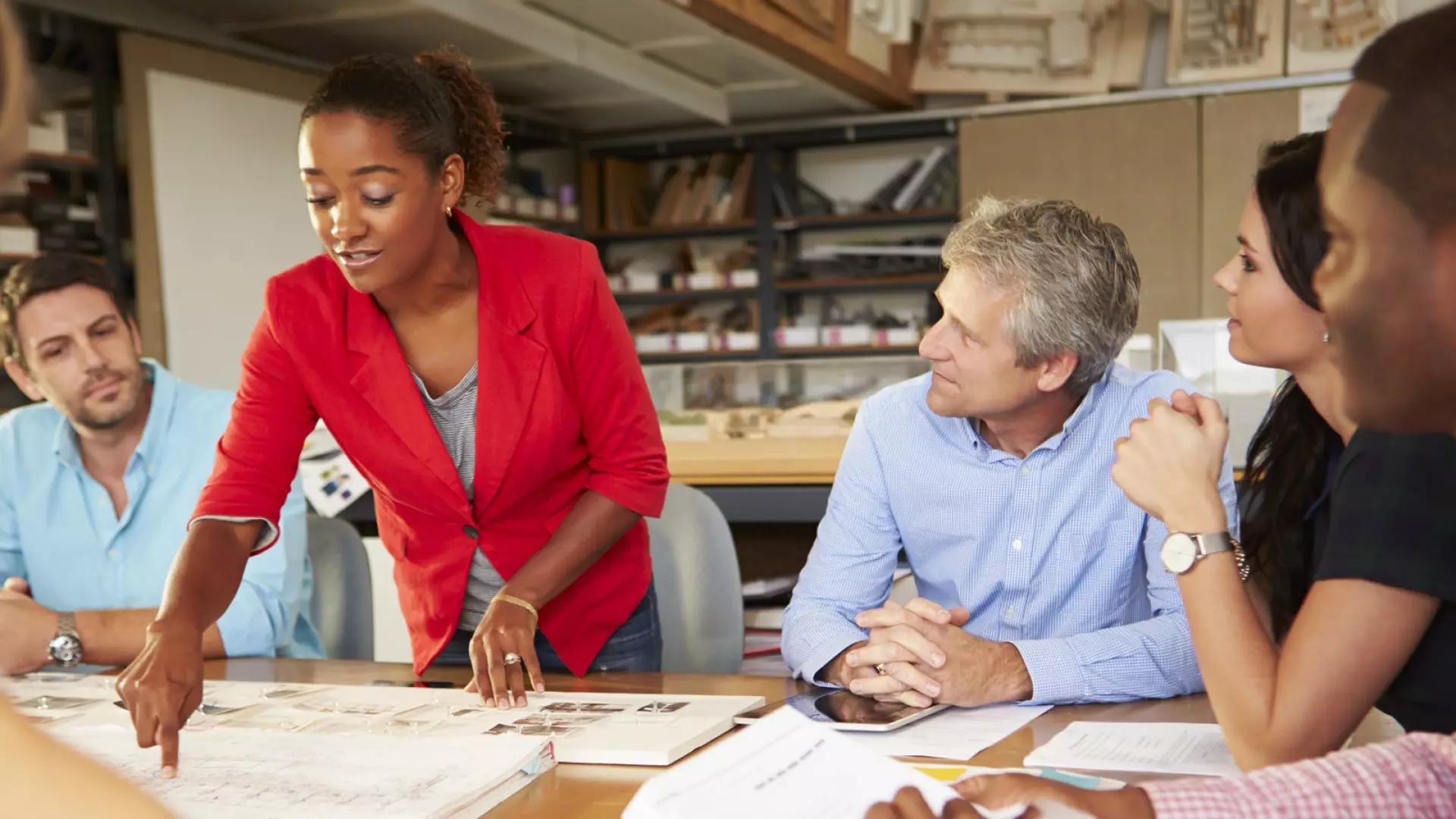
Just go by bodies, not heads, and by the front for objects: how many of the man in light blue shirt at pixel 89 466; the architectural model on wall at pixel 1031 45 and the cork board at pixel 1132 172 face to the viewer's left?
0

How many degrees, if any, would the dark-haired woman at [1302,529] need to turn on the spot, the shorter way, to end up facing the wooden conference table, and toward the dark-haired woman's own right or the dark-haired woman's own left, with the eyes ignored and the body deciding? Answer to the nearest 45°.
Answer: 0° — they already face it

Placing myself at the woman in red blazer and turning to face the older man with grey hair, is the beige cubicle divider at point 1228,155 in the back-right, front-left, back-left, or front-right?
front-left

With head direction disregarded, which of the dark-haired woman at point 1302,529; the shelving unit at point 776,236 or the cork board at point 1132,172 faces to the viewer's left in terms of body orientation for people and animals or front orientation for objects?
the dark-haired woman

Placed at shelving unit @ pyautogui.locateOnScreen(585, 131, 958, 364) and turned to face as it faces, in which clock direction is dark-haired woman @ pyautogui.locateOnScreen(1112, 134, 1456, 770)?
The dark-haired woman is roughly at 12 o'clock from the shelving unit.

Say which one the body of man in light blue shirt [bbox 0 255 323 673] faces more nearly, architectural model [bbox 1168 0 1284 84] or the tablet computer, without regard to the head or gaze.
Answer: the tablet computer

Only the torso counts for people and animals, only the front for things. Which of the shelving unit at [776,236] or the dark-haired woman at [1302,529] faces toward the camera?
the shelving unit

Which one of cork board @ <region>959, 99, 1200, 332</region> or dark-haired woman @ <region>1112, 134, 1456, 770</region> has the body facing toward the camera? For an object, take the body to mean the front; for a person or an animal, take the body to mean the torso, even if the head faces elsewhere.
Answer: the cork board

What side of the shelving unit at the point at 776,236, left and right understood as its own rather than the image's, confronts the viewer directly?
front

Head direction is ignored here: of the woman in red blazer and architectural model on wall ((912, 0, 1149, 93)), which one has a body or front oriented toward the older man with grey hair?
the architectural model on wall

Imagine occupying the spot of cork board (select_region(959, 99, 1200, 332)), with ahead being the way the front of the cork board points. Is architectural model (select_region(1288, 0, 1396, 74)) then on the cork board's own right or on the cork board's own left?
on the cork board's own left

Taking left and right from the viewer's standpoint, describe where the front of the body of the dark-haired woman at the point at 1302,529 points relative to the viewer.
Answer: facing to the left of the viewer

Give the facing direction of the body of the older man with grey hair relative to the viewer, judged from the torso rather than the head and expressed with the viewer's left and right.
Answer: facing the viewer and to the left of the viewer

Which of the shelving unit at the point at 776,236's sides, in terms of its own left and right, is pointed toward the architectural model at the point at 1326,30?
left

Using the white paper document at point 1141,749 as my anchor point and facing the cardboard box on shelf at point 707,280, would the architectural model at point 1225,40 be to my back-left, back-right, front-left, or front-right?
front-right

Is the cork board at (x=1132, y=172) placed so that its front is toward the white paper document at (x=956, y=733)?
yes

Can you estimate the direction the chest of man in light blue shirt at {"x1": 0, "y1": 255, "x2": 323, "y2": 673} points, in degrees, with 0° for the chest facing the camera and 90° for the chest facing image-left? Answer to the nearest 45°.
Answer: approximately 0°

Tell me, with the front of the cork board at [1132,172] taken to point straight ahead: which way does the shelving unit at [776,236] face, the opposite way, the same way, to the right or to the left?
the same way
